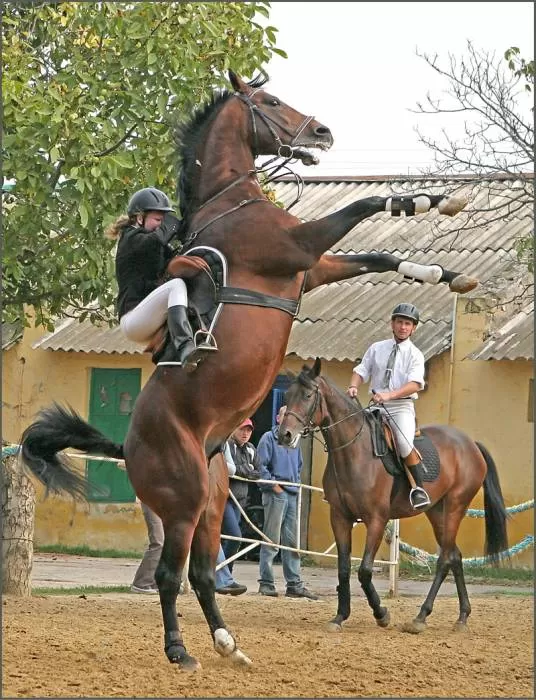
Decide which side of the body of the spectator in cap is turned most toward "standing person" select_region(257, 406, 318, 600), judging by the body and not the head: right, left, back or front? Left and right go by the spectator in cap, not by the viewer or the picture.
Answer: left

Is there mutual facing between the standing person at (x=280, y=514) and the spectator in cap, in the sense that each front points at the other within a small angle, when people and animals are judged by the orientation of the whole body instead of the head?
no

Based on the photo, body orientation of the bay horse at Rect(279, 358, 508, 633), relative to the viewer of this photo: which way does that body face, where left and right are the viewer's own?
facing the viewer and to the left of the viewer

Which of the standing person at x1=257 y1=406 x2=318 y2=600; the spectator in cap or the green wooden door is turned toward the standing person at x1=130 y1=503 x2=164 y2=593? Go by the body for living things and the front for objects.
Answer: the green wooden door

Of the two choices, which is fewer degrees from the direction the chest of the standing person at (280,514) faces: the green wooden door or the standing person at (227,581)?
the standing person

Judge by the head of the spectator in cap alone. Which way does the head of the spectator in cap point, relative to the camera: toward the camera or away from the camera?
toward the camera

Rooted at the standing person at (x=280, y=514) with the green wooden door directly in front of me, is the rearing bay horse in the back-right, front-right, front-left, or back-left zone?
back-left

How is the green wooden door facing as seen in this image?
toward the camera

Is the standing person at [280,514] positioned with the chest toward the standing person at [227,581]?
no

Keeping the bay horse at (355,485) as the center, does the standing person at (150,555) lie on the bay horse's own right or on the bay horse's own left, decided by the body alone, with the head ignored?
on the bay horse's own right

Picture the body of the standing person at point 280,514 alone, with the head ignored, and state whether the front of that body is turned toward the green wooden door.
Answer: no

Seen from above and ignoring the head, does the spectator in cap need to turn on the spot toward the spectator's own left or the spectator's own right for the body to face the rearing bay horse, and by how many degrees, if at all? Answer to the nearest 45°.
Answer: approximately 45° to the spectator's own right

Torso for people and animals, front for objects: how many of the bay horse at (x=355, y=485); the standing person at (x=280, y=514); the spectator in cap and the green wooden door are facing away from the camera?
0

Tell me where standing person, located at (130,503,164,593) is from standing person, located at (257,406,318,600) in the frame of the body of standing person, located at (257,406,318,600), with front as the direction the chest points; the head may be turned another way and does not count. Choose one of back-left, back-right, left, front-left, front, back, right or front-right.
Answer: right

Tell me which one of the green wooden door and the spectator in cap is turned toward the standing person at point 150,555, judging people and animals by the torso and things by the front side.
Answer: the green wooden door

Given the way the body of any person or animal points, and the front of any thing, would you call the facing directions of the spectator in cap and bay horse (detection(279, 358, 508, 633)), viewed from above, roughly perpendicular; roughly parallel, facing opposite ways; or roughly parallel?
roughly perpendicular

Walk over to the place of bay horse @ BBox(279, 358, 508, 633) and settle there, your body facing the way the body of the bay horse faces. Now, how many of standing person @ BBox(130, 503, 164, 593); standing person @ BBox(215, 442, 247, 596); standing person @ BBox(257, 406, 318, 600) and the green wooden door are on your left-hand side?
0

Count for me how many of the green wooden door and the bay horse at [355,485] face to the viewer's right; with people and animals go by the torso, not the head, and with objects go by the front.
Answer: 0

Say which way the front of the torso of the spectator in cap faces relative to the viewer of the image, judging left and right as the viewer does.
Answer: facing the viewer and to the right of the viewer
